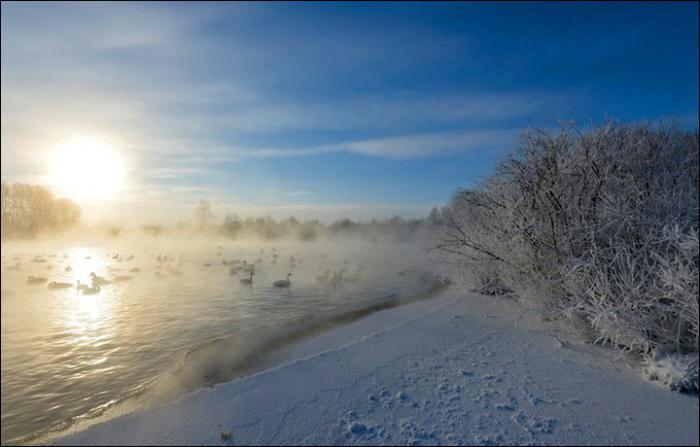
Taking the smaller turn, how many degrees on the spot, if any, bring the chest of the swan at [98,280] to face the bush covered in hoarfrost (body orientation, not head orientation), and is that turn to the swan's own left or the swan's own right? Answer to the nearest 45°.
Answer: approximately 135° to the swan's own left

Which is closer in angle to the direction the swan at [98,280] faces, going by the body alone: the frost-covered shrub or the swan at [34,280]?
the swan

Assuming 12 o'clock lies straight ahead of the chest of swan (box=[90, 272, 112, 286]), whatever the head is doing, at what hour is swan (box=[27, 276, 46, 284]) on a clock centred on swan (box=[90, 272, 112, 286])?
swan (box=[27, 276, 46, 284]) is roughly at 1 o'clock from swan (box=[90, 272, 112, 286]).

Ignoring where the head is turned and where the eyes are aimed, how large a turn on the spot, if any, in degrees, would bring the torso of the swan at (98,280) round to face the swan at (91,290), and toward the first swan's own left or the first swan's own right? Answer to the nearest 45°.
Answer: approximately 90° to the first swan's own left

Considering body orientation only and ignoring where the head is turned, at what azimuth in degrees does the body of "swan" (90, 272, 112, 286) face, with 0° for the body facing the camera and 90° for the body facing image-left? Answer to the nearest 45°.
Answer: approximately 90°
